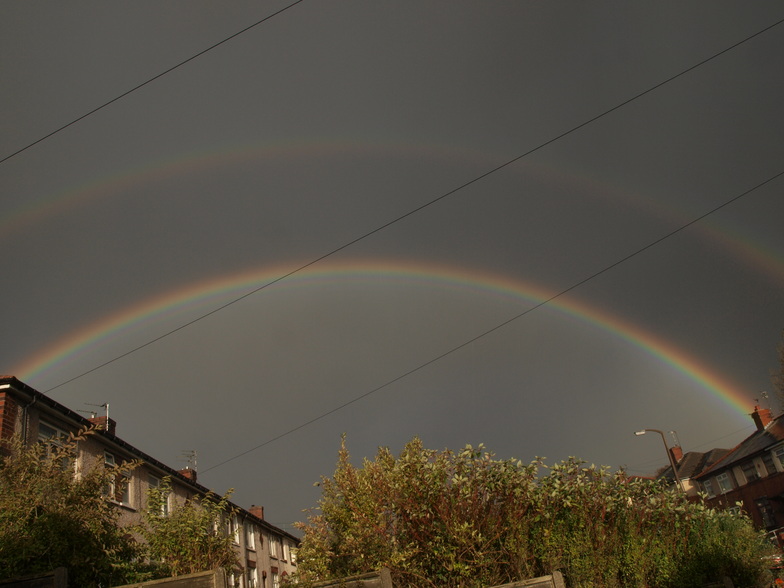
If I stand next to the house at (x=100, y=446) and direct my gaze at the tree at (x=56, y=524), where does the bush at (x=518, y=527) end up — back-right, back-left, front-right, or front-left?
front-left

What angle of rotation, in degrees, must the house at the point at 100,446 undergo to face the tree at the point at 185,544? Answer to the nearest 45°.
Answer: approximately 45° to its right

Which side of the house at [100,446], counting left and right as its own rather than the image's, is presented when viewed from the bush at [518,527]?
front

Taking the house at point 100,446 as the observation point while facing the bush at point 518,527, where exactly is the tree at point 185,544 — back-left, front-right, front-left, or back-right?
front-right

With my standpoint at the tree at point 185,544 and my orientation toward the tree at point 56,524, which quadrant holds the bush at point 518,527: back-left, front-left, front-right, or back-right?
back-left

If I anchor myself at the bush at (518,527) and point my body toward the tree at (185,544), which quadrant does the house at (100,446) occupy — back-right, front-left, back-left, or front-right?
front-right

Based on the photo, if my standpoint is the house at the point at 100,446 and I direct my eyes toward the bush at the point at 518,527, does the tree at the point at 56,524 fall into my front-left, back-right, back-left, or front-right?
front-right

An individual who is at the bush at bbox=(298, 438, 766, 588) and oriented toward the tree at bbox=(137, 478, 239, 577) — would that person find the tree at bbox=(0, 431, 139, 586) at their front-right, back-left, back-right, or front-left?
front-left

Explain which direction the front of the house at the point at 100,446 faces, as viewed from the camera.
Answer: facing the viewer and to the right of the viewer
